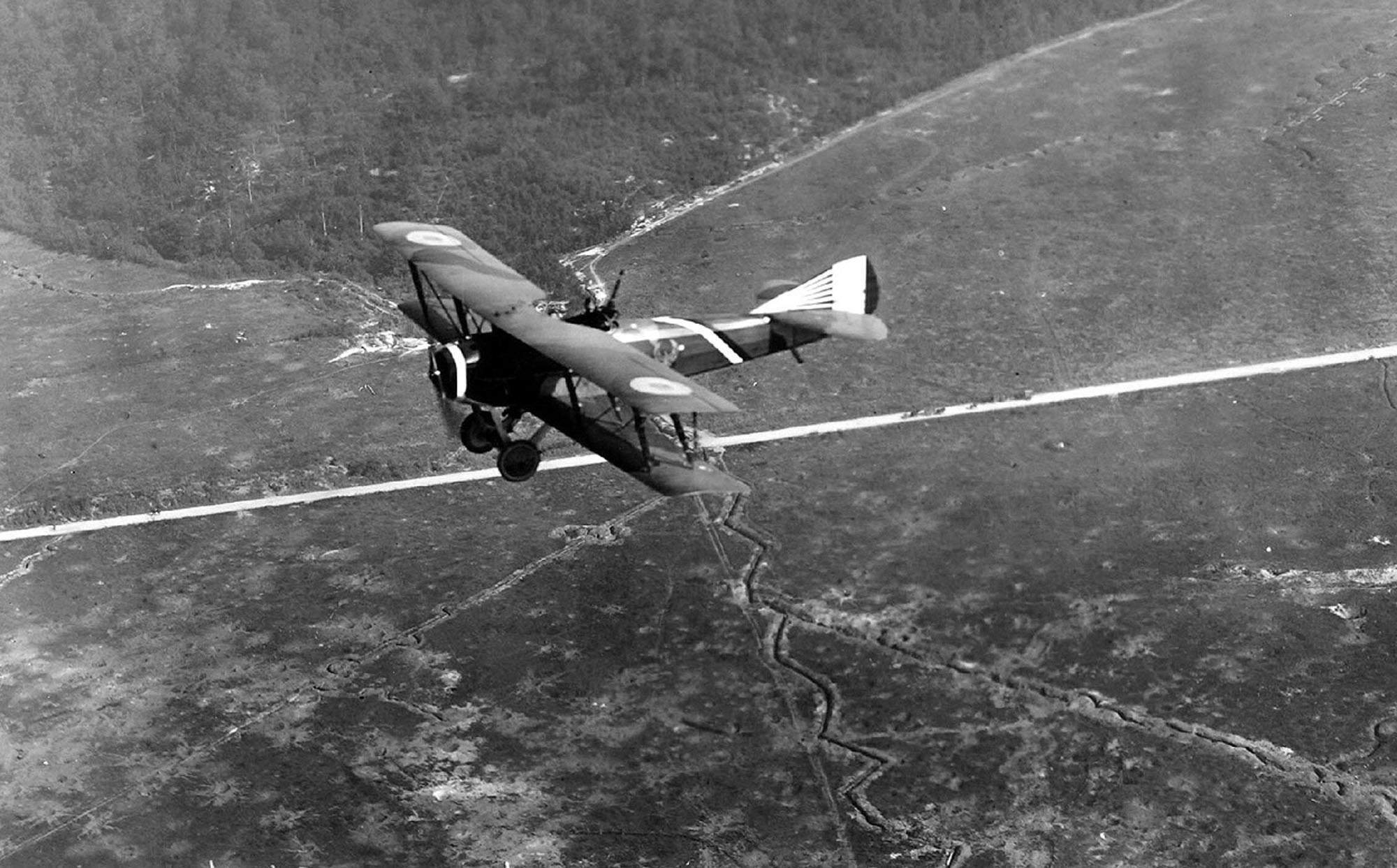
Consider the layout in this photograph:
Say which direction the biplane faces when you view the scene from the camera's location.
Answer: facing the viewer and to the left of the viewer
